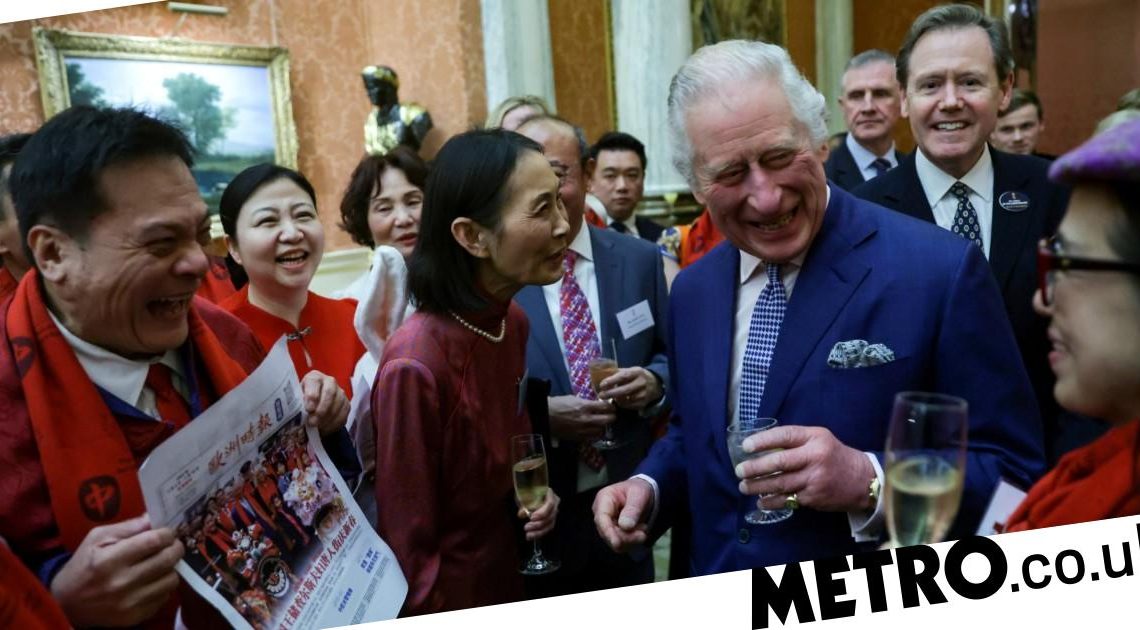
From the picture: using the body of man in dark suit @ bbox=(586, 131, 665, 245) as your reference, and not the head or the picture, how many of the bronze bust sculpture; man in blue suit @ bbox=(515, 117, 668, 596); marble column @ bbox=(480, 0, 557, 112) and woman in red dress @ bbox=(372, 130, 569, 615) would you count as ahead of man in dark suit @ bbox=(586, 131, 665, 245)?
2

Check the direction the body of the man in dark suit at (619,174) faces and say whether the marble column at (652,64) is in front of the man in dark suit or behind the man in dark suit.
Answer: behind

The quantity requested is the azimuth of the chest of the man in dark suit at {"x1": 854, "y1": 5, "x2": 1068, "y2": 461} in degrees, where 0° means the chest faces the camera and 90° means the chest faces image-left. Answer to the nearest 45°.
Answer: approximately 0°

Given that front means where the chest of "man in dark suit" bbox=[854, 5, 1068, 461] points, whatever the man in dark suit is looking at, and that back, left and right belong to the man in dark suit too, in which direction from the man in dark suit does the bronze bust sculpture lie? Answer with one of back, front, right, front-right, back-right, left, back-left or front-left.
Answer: back-right

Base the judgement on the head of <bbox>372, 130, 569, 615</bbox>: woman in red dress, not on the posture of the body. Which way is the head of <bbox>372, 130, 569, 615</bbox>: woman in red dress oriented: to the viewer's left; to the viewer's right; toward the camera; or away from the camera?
to the viewer's right

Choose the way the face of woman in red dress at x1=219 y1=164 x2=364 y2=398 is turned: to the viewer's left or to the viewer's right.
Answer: to the viewer's right

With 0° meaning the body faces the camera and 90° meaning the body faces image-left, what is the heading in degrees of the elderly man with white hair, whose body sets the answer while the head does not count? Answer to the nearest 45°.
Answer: approximately 45°

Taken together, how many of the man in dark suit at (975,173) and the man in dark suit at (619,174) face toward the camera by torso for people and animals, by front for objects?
2

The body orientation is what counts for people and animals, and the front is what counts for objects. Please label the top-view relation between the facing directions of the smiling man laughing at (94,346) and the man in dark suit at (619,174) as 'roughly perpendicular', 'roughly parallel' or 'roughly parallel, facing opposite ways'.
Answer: roughly perpendicular

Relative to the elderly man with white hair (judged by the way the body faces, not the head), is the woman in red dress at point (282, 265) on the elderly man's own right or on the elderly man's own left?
on the elderly man's own right

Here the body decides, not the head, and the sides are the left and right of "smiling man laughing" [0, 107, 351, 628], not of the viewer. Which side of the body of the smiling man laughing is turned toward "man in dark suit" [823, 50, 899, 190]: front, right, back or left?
left
